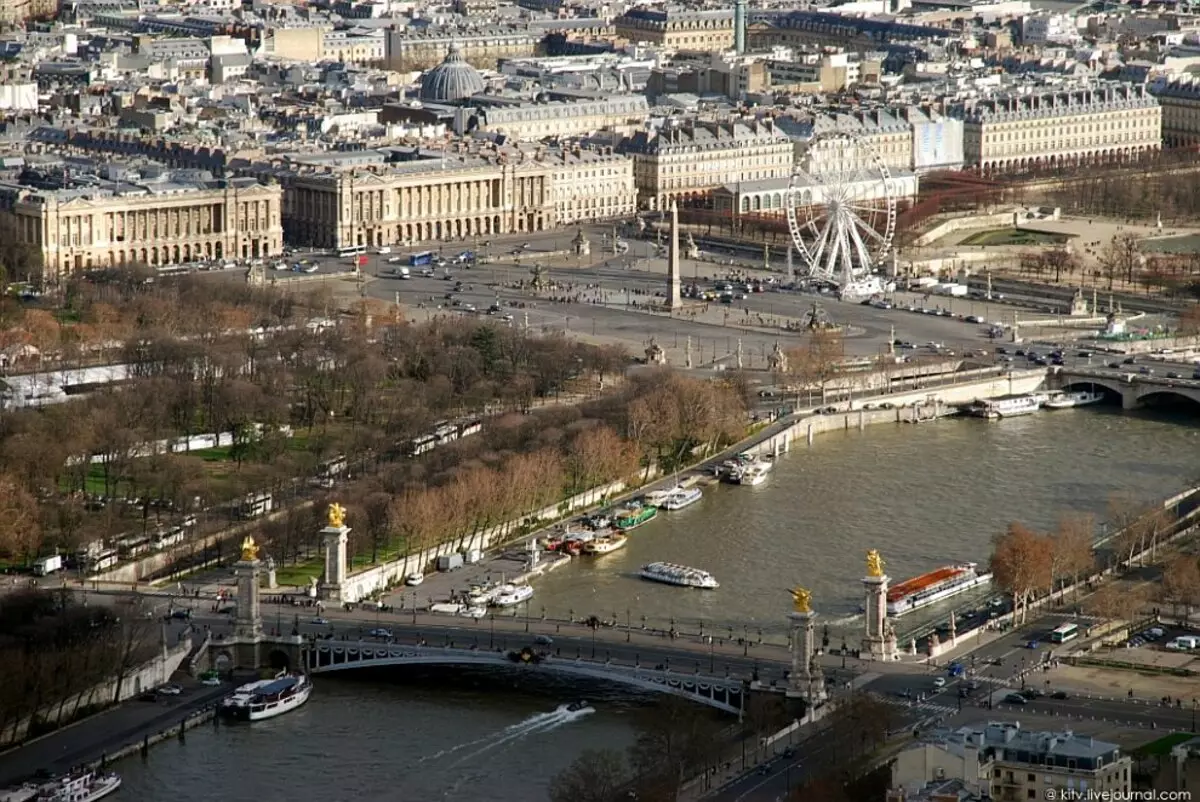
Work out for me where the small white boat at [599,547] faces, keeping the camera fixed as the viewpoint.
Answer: facing away from the viewer and to the right of the viewer

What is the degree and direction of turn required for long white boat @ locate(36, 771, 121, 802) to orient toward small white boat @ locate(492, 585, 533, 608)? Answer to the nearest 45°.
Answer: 0° — it already faces it

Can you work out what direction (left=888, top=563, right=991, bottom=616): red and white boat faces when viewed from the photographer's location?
facing away from the viewer and to the right of the viewer

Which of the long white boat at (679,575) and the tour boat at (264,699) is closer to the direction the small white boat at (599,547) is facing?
the long white boat

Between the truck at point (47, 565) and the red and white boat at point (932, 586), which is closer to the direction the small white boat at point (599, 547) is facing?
the red and white boat

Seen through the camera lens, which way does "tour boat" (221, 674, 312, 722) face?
facing away from the viewer and to the right of the viewer
